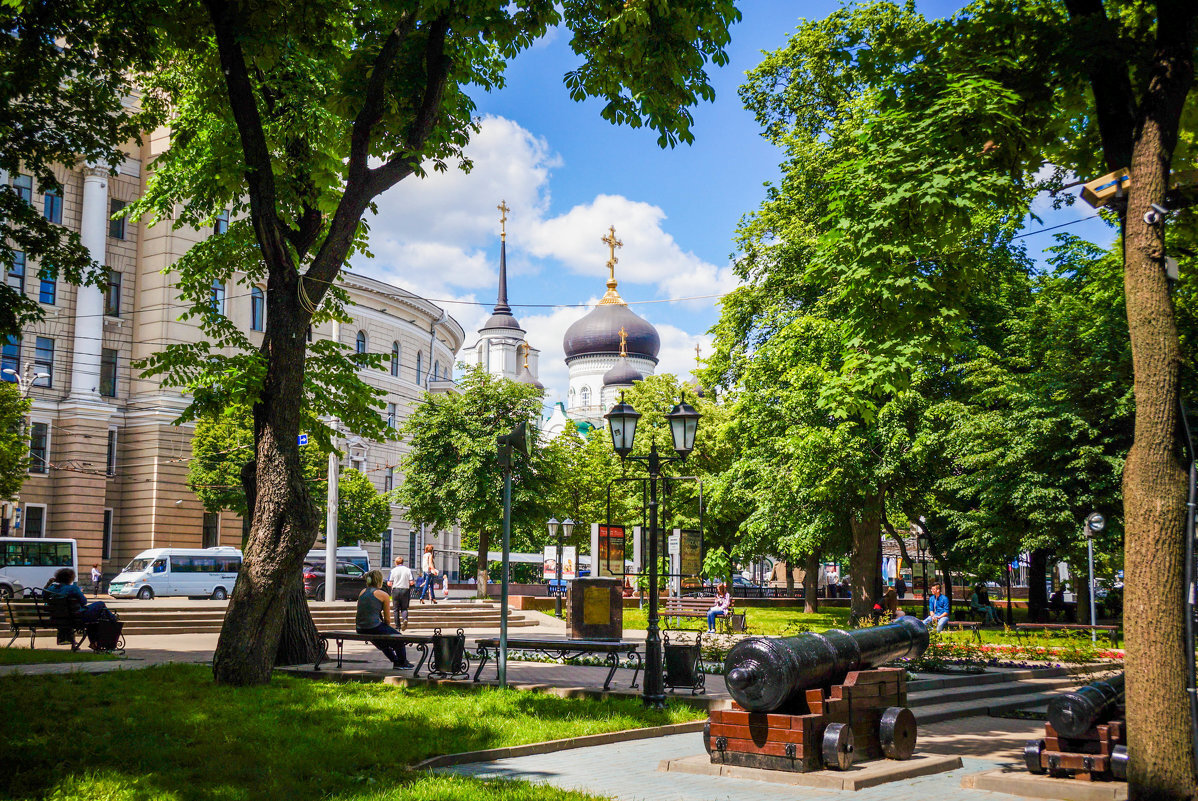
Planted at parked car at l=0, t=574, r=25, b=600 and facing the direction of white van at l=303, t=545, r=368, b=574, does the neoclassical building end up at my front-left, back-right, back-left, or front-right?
front-left

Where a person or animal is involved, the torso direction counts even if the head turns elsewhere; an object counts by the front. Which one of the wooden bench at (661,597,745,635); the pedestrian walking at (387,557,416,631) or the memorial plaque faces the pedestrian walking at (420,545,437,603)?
the pedestrian walking at (387,557,416,631)

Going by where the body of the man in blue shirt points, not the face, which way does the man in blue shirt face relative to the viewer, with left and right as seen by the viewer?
facing the viewer and to the left of the viewer

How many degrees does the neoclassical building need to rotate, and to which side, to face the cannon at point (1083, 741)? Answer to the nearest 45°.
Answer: approximately 45° to its right

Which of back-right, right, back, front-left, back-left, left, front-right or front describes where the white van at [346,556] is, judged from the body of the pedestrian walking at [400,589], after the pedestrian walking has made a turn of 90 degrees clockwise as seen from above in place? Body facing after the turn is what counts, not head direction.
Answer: left

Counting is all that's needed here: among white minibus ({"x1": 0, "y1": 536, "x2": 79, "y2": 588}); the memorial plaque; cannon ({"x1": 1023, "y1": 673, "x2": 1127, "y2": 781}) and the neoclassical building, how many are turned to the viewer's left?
1

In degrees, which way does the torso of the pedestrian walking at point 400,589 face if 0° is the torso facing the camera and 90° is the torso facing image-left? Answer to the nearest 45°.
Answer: approximately 180°

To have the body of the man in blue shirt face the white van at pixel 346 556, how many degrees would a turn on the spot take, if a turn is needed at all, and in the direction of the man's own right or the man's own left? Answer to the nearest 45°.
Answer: approximately 90° to the man's own right

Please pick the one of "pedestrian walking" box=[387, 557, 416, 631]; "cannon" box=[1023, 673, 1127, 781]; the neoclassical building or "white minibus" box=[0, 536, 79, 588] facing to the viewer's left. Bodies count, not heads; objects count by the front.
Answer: the white minibus

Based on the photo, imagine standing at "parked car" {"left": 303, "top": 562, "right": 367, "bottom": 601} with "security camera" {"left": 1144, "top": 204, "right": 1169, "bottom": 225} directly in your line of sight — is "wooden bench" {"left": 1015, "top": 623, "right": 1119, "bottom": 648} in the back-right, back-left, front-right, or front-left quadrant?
front-left

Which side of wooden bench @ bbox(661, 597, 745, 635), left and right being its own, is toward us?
front

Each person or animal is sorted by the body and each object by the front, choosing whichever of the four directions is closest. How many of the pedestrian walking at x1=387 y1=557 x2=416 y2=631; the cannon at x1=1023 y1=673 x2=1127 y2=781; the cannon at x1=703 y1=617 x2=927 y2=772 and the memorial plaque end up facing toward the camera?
1

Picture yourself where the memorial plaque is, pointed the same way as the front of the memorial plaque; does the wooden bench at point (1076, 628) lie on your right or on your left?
on your left
